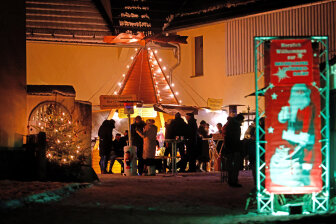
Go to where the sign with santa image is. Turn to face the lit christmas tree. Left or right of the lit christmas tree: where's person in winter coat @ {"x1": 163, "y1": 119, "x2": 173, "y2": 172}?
right

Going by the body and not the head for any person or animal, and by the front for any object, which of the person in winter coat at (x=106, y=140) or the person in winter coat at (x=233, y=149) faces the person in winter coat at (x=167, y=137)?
the person in winter coat at (x=106, y=140)

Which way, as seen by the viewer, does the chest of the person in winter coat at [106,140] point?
to the viewer's right

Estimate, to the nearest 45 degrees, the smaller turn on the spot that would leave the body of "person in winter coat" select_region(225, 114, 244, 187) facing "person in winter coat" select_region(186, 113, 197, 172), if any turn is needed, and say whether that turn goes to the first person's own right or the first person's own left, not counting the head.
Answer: approximately 90° to the first person's own left

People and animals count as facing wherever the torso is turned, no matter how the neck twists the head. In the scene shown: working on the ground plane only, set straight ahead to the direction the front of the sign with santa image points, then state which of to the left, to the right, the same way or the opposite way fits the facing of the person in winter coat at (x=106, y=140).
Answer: to the left

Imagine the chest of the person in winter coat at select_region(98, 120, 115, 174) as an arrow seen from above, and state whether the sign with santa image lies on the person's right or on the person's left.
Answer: on the person's right

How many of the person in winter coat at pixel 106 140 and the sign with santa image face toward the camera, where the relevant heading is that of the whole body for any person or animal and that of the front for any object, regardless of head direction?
1
